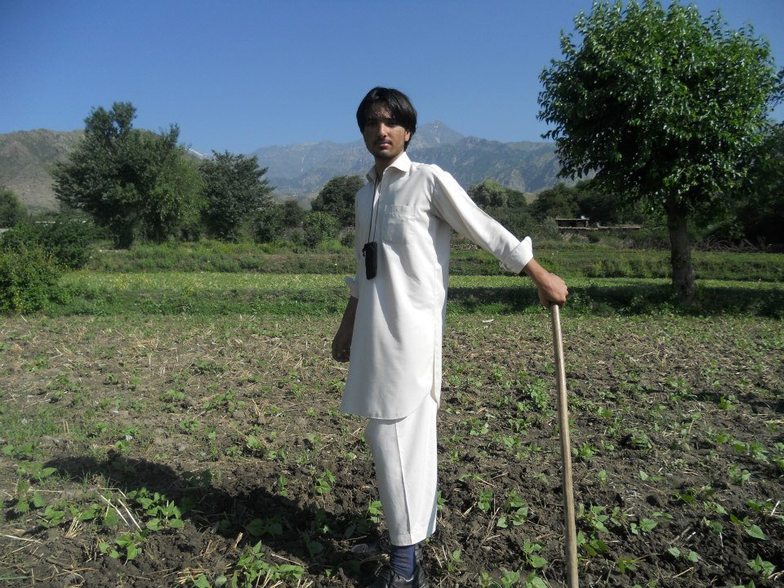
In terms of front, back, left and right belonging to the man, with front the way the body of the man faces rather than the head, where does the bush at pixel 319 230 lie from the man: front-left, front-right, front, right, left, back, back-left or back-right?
back-right

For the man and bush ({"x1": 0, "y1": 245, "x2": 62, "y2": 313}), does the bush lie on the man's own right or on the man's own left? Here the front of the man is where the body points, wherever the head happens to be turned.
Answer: on the man's own right

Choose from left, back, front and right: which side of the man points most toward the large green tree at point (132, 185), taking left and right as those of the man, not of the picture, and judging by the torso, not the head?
right

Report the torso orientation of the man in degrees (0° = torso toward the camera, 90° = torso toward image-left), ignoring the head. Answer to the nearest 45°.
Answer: approximately 45°

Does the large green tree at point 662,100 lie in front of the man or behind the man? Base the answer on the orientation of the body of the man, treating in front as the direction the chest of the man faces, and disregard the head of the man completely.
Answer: behind
